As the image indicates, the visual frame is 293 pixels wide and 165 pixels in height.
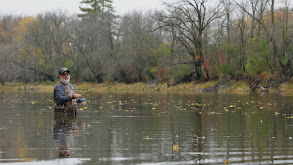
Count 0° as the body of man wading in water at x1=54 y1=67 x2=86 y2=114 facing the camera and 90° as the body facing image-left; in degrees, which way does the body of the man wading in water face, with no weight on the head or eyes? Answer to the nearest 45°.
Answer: approximately 315°
